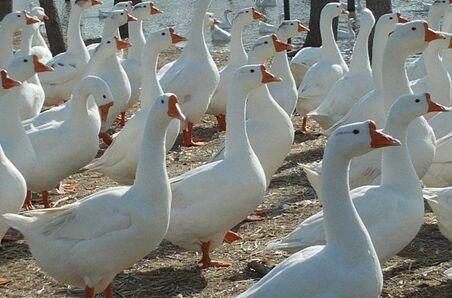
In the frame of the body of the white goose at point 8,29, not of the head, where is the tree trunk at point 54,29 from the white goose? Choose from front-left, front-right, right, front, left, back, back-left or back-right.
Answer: left

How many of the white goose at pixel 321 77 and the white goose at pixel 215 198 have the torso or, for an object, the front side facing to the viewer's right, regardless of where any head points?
2

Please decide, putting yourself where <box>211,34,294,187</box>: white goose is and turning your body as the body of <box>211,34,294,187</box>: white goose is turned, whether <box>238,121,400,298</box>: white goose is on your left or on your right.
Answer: on your right

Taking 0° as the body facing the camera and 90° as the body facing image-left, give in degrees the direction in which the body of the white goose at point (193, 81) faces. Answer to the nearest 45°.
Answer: approximately 315°

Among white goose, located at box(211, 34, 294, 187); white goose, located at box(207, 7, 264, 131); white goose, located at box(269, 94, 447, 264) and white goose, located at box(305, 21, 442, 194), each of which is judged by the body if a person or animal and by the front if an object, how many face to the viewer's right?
4

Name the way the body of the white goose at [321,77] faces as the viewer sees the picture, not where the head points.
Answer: to the viewer's right

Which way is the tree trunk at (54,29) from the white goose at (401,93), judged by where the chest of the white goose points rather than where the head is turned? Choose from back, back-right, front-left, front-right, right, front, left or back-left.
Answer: back-left

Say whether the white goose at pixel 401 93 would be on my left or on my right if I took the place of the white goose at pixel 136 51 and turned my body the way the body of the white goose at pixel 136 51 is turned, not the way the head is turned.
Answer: on my right

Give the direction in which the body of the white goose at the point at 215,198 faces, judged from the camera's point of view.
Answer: to the viewer's right

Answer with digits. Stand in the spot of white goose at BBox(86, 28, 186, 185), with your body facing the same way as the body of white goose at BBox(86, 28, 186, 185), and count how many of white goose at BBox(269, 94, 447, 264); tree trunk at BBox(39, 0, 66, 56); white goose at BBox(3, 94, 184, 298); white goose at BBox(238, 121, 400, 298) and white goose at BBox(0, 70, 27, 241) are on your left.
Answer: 1

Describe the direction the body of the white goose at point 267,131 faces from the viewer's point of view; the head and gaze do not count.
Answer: to the viewer's right

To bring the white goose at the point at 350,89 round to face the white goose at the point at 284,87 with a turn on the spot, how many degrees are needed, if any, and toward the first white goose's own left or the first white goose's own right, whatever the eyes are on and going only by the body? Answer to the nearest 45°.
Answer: approximately 135° to the first white goose's own left

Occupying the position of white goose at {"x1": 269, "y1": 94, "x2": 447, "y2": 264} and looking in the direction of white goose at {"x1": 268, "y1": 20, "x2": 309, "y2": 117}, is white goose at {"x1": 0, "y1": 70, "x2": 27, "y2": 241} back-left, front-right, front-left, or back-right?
front-left

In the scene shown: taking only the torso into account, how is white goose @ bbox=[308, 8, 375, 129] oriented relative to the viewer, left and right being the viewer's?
facing away from the viewer and to the right of the viewer

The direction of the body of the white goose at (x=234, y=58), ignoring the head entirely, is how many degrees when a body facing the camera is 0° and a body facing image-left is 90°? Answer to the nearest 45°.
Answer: approximately 270°

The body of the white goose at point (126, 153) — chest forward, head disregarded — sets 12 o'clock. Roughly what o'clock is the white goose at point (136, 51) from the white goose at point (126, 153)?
the white goose at point (136, 51) is roughly at 9 o'clock from the white goose at point (126, 153).

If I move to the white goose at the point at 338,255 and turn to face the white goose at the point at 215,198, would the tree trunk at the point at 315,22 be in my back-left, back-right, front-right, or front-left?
front-right
